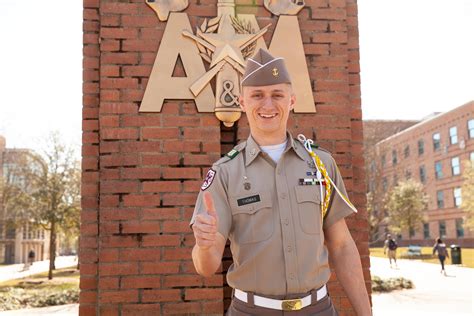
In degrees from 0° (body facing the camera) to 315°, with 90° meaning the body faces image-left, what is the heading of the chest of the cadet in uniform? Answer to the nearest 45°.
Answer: approximately 0°

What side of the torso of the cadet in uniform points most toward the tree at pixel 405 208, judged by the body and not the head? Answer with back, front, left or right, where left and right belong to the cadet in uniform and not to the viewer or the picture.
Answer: back

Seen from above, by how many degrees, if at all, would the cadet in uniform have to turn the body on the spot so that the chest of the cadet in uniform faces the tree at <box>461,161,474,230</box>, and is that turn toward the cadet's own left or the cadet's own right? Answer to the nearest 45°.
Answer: approximately 180°

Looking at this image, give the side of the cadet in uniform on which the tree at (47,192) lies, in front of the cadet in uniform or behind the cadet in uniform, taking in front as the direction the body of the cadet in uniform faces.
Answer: behind

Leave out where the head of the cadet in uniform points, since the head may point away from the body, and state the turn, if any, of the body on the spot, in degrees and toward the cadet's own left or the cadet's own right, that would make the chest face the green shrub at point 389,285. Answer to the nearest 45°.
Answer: approximately 180°
